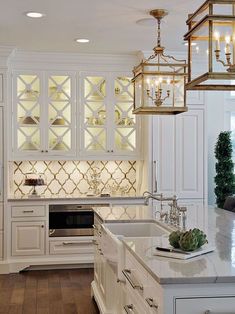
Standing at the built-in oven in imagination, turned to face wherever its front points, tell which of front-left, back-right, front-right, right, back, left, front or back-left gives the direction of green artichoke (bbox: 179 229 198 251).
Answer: front

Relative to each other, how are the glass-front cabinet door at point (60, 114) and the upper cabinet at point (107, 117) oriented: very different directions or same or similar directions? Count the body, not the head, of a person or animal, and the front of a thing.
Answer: same or similar directions

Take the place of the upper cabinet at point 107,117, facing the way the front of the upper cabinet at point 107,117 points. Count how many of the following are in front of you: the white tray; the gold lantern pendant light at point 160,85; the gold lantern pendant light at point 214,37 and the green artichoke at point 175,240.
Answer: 4

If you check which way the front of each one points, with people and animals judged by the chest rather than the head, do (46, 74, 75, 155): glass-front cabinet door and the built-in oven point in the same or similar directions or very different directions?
same or similar directions

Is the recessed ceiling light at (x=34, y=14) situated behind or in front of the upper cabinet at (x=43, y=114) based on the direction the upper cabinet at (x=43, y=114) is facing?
in front

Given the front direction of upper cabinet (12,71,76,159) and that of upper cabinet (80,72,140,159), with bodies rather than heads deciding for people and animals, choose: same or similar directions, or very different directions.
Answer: same or similar directions

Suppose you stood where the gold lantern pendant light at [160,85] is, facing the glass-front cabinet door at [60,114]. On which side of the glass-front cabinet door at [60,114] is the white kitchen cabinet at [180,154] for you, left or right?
right

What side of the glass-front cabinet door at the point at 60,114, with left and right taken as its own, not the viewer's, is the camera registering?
front

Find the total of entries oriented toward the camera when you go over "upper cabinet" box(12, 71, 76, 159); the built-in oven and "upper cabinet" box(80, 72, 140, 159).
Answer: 3

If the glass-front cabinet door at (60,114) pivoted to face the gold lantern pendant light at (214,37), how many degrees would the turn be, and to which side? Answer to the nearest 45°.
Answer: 0° — it already faces it

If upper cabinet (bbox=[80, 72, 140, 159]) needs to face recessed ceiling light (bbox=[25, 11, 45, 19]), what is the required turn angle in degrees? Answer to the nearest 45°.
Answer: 0° — it already faces it
